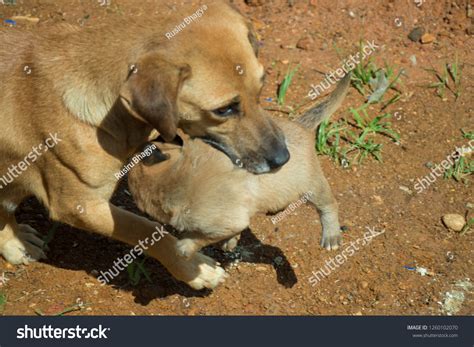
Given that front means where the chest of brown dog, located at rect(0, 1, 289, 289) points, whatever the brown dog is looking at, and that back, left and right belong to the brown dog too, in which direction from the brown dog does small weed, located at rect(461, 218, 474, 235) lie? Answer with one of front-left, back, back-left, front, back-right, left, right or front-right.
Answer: front

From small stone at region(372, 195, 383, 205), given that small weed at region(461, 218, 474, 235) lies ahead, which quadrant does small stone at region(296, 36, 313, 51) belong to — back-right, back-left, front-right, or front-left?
back-left

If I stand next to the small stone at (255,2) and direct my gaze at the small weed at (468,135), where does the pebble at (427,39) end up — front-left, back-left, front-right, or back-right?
front-left

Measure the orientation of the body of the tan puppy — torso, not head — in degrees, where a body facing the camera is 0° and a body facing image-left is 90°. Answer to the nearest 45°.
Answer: approximately 90°

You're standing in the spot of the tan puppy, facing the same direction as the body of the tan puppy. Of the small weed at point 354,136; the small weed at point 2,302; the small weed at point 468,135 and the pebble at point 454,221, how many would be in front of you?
1

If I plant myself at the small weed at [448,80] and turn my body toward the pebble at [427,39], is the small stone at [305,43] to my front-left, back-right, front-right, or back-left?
front-left

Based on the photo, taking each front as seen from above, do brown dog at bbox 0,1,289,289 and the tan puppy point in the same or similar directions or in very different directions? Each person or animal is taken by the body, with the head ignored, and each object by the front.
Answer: very different directions

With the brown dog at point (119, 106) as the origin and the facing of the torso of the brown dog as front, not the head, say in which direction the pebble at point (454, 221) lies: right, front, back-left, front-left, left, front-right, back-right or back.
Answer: front

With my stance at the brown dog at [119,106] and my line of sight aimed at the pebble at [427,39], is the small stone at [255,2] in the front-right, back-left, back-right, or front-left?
front-left

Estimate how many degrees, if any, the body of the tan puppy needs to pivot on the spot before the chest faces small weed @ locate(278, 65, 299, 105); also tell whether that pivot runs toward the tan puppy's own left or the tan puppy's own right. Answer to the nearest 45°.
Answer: approximately 90° to the tan puppy's own right

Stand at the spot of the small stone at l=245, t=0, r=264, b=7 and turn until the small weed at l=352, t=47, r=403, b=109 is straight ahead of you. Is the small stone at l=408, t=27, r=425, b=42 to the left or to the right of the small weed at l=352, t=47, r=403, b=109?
left

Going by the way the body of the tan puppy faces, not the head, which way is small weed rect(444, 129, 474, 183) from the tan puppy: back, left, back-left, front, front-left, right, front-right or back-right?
back-right

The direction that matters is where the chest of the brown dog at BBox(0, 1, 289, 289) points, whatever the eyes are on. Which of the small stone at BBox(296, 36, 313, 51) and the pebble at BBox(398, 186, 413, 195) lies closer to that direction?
the pebble

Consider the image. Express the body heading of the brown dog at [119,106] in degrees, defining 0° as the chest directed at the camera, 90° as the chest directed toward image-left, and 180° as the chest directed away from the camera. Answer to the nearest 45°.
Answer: approximately 270°

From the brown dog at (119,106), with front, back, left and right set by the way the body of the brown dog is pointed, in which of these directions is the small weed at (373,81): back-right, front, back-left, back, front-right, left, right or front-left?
front-left
